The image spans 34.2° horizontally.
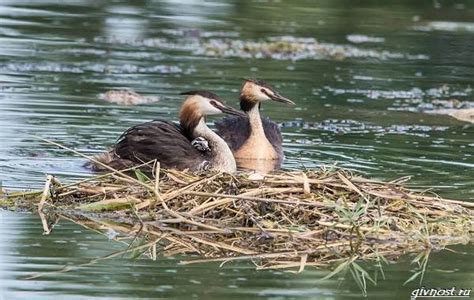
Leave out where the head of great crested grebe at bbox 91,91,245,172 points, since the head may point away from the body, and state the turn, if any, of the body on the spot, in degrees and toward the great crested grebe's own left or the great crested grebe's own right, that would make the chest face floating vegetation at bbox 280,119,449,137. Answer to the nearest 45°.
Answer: approximately 45° to the great crested grebe's own left

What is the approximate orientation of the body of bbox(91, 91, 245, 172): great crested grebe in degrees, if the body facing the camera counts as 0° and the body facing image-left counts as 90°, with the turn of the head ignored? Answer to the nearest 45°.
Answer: approximately 270°

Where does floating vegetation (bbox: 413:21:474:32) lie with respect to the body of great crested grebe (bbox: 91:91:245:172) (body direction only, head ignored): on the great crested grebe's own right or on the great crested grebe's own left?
on the great crested grebe's own left

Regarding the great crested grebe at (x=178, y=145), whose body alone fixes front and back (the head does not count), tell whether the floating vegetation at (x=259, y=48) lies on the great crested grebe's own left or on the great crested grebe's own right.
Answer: on the great crested grebe's own left

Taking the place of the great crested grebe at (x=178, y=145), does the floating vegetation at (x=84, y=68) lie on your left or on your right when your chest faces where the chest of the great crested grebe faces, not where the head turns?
on your left
